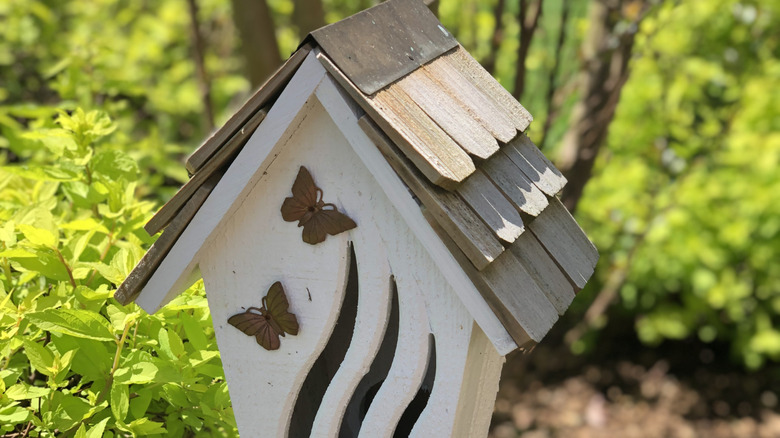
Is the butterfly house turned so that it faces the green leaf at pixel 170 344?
no

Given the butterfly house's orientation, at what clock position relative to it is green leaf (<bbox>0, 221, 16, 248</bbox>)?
The green leaf is roughly at 2 o'clock from the butterfly house.

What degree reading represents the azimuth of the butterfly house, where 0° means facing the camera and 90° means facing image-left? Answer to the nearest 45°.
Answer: approximately 45°

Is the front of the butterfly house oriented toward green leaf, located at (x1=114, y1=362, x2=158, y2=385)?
no

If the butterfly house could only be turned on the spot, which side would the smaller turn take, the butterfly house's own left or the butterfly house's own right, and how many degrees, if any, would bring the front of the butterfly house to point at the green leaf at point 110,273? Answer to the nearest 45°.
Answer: approximately 45° to the butterfly house's own right

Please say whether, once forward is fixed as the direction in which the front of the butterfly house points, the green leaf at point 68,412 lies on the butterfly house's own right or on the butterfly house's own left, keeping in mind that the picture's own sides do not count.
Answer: on the butterfly house's own right

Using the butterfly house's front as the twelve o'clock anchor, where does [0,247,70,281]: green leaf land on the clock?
The green leaf is roughly at 2 o'clock from the butterfly house.

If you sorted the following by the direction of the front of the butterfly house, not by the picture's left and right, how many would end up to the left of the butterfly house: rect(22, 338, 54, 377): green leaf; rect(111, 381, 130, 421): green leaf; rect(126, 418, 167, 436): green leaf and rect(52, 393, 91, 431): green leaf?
0

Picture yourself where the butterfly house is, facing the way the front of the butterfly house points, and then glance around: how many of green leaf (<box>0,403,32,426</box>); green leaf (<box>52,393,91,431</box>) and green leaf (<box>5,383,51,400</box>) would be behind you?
0

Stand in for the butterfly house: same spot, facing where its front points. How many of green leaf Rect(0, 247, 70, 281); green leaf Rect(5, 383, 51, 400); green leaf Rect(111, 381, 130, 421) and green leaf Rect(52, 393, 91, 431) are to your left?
0

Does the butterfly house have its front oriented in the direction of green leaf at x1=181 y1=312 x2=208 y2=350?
no

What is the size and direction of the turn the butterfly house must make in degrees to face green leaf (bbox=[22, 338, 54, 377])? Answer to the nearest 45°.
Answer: approximately 45° to its right

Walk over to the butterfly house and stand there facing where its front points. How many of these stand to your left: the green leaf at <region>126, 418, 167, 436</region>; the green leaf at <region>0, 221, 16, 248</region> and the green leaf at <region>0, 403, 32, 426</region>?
0
